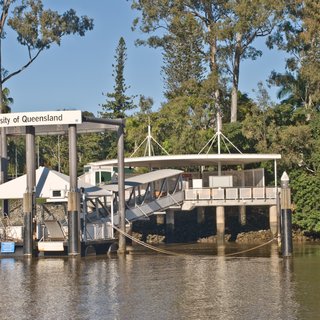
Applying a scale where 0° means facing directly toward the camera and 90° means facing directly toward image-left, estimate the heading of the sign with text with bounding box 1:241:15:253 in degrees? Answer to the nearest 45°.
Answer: approximately 0°

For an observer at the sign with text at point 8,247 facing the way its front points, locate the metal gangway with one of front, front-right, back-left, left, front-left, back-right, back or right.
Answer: back-left
